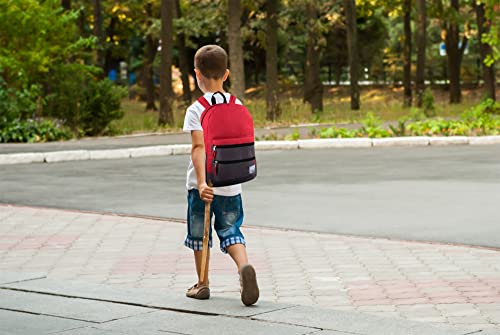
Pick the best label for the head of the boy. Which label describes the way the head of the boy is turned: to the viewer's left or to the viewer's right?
to the viewer's left

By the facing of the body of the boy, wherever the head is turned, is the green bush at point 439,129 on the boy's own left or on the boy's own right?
on the boy's own right

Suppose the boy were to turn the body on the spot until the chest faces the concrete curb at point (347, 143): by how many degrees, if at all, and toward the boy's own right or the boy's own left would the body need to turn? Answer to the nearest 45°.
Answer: approximately 45° to the boy's own right

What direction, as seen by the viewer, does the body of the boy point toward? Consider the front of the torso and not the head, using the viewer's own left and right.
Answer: facing away from the viewer and to the left of the viewer
